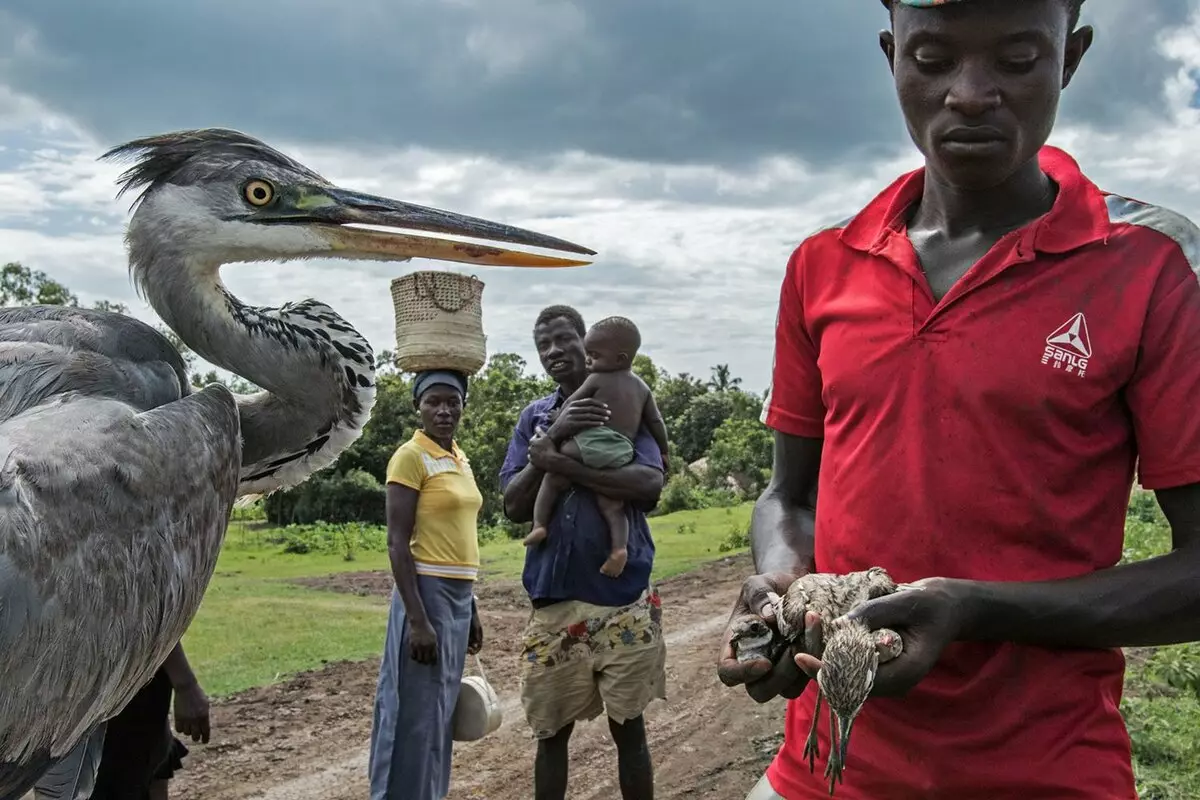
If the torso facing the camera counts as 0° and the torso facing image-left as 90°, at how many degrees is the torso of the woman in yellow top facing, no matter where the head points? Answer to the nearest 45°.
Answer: approximately 315°

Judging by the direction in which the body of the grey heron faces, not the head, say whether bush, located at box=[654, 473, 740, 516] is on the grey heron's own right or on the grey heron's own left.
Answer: on the grey heron's own left

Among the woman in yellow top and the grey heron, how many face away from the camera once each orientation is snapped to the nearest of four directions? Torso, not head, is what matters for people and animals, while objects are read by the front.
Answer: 0

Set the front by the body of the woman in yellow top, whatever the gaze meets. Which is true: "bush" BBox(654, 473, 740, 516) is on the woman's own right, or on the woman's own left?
on the woman's own left

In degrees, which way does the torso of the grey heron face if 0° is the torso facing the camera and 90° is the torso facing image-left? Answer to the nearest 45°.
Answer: approximately 270°

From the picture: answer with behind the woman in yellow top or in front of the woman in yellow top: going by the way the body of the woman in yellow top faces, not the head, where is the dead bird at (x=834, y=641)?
in front

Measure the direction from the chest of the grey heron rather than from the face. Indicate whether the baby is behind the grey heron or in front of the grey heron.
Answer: in front
